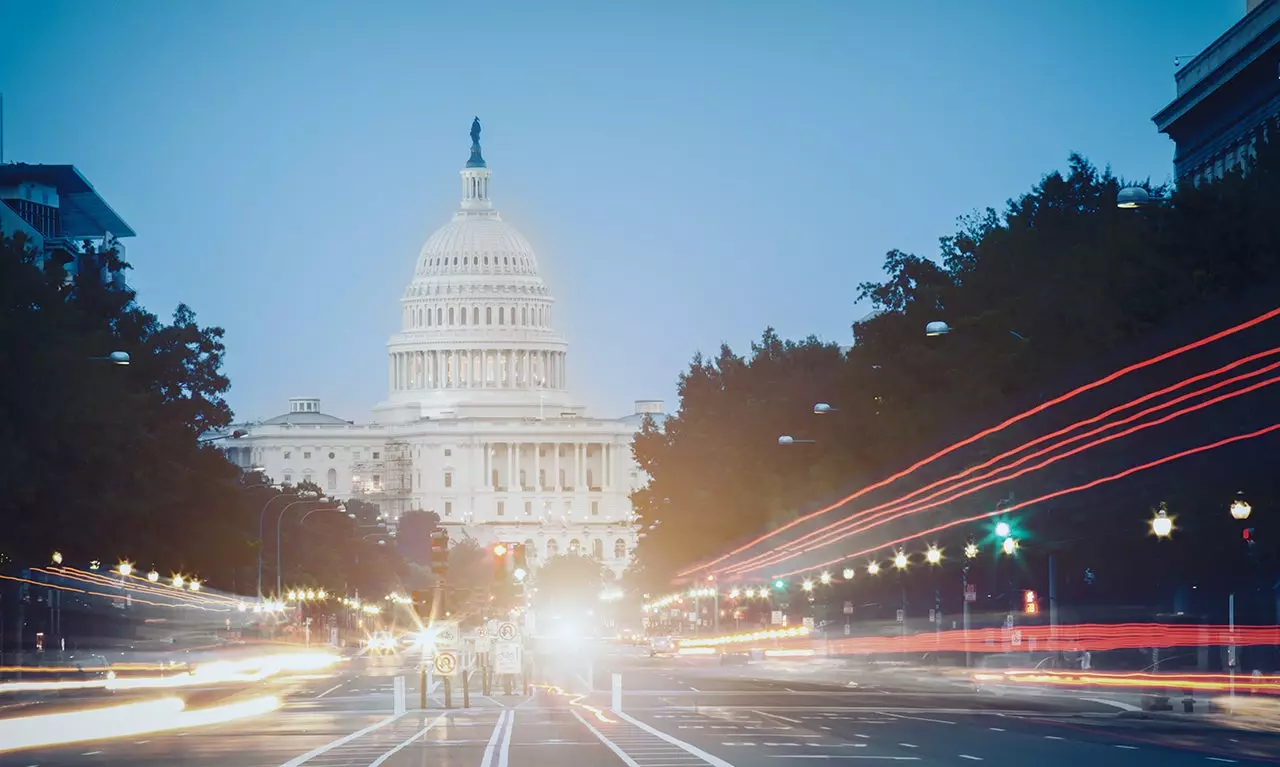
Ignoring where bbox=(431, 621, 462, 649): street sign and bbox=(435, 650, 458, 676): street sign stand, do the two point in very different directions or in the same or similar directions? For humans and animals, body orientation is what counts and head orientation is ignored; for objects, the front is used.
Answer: same or similar directions

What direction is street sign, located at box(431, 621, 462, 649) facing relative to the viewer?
toward the camera

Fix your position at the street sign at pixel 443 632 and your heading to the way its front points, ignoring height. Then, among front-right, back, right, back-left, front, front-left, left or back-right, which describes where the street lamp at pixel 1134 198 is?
front-left

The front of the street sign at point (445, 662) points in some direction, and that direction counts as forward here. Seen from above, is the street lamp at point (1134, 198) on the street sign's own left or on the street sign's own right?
on the street sign's own left

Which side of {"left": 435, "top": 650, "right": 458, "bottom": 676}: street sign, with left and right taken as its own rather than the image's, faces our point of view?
front

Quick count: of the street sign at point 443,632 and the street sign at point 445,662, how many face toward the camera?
2
